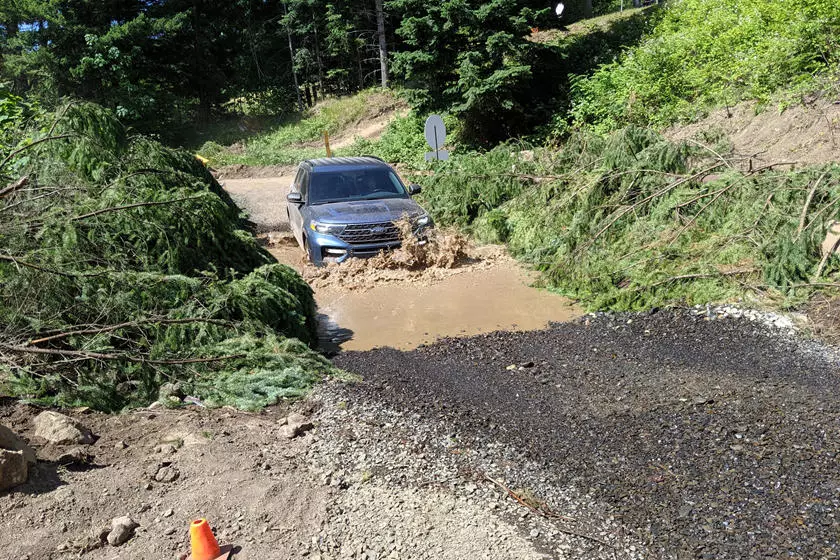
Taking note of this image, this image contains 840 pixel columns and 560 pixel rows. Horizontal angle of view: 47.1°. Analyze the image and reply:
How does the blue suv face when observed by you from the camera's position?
facing the viewer and to the right of the viewer

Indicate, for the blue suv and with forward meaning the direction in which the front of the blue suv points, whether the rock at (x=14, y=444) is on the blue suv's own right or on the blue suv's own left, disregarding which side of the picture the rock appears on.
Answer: on the blue suv's own right

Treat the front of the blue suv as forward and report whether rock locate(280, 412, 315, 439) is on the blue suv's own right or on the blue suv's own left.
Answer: on the blue suv's own right

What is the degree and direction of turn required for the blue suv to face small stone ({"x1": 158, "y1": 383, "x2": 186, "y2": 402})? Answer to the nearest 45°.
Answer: approximately 45° to its right

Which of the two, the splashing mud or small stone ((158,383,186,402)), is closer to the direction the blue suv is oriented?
the splashing mud

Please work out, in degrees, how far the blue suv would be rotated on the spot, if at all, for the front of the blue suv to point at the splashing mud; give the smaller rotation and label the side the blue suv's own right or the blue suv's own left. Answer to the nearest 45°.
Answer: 0° — it already faces it
